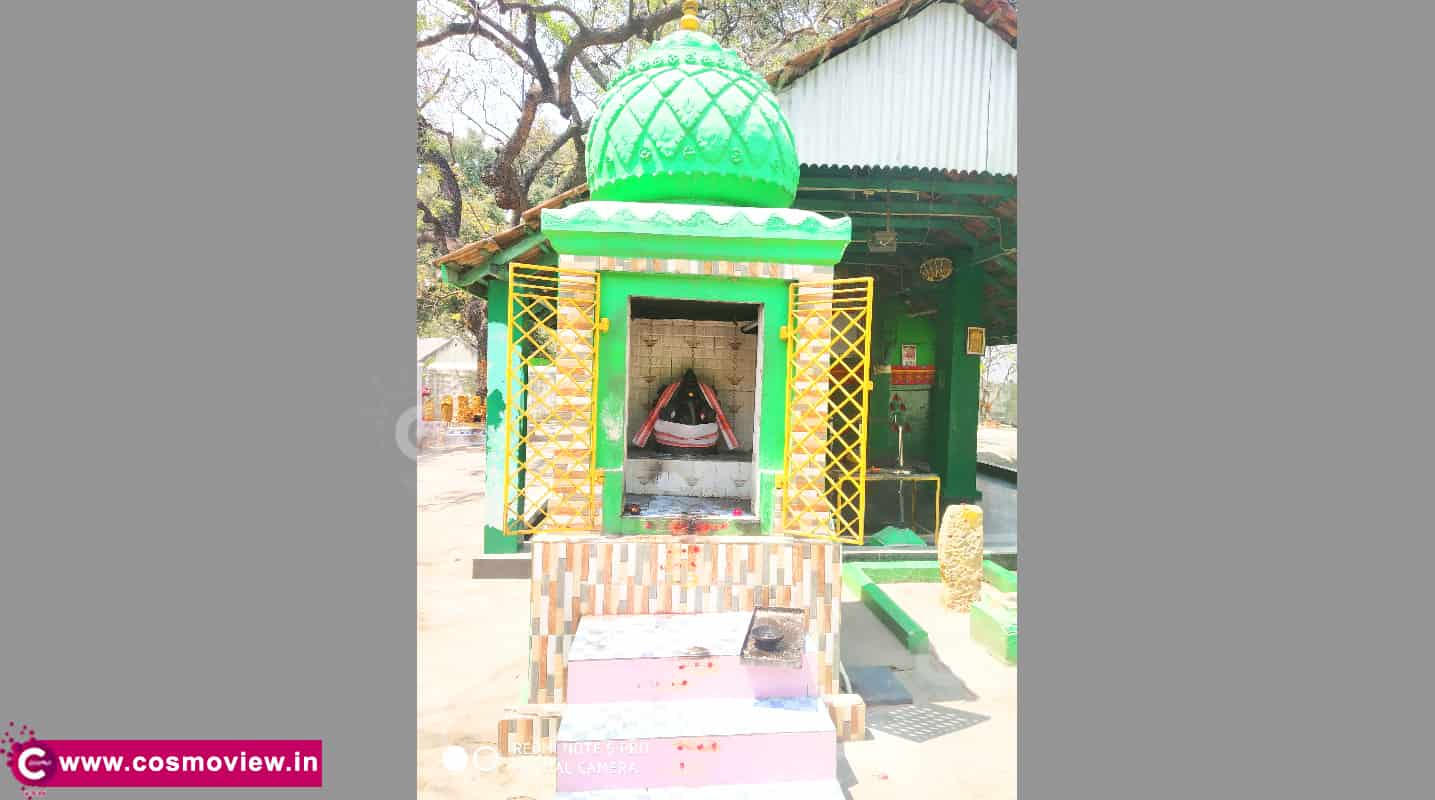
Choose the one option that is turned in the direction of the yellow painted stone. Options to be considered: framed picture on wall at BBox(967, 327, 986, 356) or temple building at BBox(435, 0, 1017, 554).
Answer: the framed picture on wall

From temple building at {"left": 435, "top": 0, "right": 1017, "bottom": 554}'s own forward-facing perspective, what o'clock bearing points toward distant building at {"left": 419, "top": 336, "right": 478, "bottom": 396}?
The distant building is roughly at 5 o'clock from the temple building.

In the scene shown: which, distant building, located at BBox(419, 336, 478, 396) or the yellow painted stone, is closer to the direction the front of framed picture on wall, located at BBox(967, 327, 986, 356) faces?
the yellow painted stone

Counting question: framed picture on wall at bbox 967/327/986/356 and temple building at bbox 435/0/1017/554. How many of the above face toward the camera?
2

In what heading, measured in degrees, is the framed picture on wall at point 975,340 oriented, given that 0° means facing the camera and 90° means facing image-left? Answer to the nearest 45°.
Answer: approximately 0°

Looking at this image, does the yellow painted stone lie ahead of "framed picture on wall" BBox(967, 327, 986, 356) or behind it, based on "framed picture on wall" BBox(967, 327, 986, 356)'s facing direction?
ahead

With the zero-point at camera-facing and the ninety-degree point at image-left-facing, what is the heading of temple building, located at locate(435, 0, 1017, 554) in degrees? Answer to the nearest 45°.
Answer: approximately 0°
